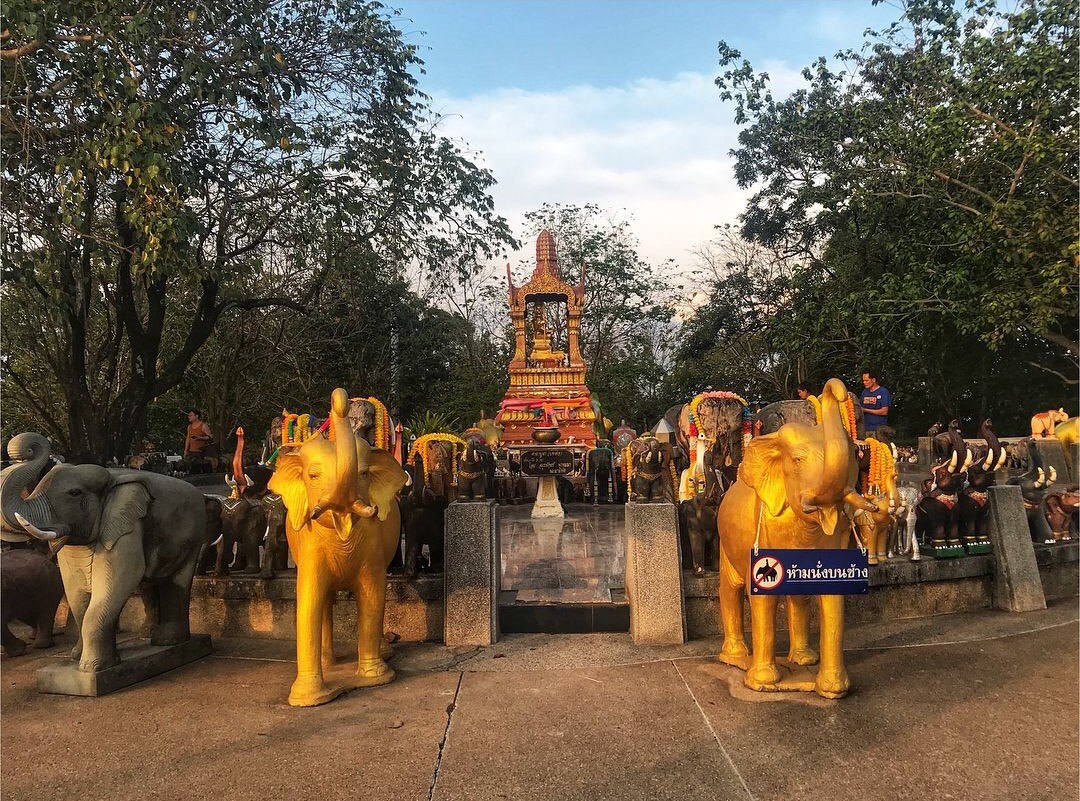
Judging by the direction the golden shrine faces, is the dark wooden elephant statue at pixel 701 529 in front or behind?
in front

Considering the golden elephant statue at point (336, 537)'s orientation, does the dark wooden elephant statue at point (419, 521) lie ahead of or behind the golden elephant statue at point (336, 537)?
behind

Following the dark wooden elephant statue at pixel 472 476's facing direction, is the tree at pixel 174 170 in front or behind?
behind

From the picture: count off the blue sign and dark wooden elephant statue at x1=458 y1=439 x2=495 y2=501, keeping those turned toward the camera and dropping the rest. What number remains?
2

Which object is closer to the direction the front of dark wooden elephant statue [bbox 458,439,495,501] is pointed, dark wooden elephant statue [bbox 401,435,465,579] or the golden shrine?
the dark wooden elephant statue

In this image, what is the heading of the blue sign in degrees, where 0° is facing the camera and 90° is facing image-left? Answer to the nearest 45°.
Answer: approximately 0°

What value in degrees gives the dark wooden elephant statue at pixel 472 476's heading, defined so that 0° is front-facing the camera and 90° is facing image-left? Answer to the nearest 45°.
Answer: approximately 0°

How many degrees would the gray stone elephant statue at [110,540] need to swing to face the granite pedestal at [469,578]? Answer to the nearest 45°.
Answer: approximately 135° to its left

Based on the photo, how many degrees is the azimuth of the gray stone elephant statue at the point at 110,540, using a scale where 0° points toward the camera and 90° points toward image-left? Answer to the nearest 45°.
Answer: approximately 45°

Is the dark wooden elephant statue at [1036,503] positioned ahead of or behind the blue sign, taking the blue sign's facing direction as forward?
behind

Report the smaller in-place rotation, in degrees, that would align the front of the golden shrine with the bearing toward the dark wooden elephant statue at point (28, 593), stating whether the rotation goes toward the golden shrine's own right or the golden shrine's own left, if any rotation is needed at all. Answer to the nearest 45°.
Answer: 0° — it already faces it

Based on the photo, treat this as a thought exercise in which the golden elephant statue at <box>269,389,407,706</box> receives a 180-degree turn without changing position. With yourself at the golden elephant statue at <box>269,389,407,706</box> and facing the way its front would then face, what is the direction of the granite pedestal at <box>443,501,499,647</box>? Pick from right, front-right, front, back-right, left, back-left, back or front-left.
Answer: front-right
